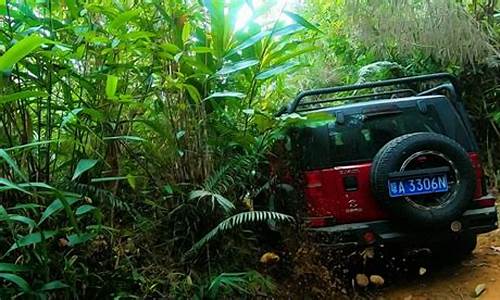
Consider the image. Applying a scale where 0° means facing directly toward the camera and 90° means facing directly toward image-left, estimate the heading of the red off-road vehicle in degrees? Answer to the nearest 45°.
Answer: approximately 180°

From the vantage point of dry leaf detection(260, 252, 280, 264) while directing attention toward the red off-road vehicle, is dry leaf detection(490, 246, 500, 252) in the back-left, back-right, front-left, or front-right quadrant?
front-right

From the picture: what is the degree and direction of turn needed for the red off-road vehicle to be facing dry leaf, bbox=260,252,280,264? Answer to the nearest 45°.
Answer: approximately 90° to its left
